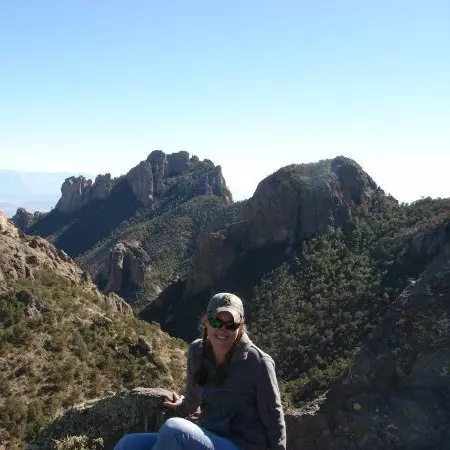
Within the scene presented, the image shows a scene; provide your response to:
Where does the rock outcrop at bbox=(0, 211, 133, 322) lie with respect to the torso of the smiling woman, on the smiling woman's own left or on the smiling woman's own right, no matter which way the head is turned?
on the smiling woman's own right

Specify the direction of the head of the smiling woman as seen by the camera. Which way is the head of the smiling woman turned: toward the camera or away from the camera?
toward the camera

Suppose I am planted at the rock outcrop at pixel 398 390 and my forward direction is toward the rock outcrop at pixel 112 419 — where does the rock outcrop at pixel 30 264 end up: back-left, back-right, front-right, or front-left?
front-right

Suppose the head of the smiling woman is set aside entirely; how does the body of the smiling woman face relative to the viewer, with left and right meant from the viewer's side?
facing the viewer and to the left of the viewer

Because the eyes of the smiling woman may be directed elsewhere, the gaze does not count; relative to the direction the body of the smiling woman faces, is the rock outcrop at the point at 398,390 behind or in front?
behind
